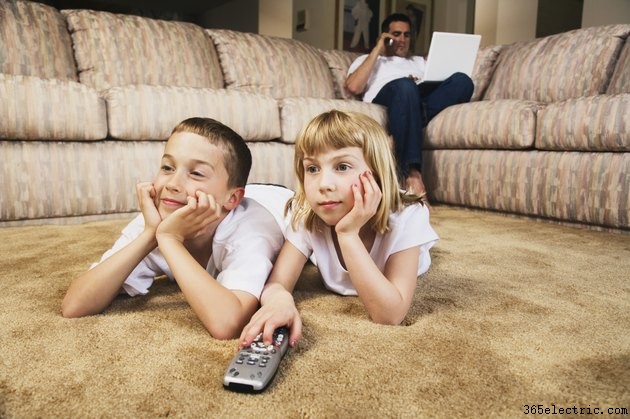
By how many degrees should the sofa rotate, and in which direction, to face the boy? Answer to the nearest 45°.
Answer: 0° — it already faces them

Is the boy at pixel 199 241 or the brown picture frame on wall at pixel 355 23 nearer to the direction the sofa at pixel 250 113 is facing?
the boy

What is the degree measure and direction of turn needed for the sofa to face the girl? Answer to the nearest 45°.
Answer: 0° — it already faces them

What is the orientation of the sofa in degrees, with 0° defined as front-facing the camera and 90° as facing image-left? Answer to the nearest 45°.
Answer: approximately 0°

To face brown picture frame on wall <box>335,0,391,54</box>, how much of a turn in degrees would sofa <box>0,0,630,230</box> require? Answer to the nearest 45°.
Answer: approximately 180°
